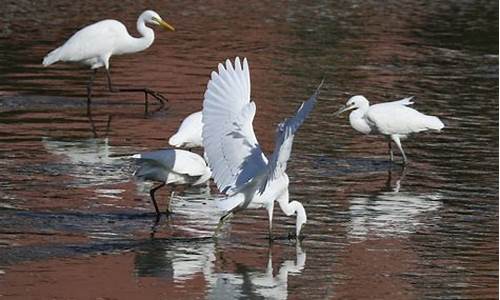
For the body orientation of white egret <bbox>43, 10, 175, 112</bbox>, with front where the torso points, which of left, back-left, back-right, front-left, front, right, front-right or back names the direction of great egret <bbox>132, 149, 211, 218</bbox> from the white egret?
right

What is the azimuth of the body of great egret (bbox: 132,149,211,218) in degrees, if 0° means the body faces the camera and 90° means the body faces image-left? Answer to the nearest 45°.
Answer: approximately 270°

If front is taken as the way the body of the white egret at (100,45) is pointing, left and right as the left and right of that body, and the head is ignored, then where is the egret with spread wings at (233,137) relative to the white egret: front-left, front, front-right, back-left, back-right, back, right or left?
right

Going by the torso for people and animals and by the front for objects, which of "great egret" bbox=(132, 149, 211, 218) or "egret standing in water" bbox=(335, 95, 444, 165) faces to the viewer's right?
the great egret

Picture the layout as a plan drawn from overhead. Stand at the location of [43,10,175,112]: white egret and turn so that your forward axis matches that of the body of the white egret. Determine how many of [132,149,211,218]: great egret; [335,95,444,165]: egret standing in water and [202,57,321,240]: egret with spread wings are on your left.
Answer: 0

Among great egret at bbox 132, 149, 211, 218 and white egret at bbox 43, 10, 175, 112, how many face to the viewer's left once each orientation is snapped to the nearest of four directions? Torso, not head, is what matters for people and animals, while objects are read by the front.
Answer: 0

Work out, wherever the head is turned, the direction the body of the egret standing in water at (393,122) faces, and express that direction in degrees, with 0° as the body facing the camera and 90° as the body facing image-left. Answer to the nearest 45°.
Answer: approximately 90°

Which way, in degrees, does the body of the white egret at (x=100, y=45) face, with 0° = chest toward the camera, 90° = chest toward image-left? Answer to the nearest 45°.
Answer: approximately 270°

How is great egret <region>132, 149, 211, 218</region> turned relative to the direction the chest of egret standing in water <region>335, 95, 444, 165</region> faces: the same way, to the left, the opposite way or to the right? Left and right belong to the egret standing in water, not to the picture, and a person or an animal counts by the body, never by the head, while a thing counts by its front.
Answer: the opposite way

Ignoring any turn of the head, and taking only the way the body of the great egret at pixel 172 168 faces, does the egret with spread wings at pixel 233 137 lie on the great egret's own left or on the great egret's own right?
on the great egret's own right

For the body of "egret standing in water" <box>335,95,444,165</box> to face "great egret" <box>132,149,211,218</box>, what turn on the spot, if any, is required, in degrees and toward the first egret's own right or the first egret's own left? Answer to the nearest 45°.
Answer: approximately 45° to the first egret's own left
